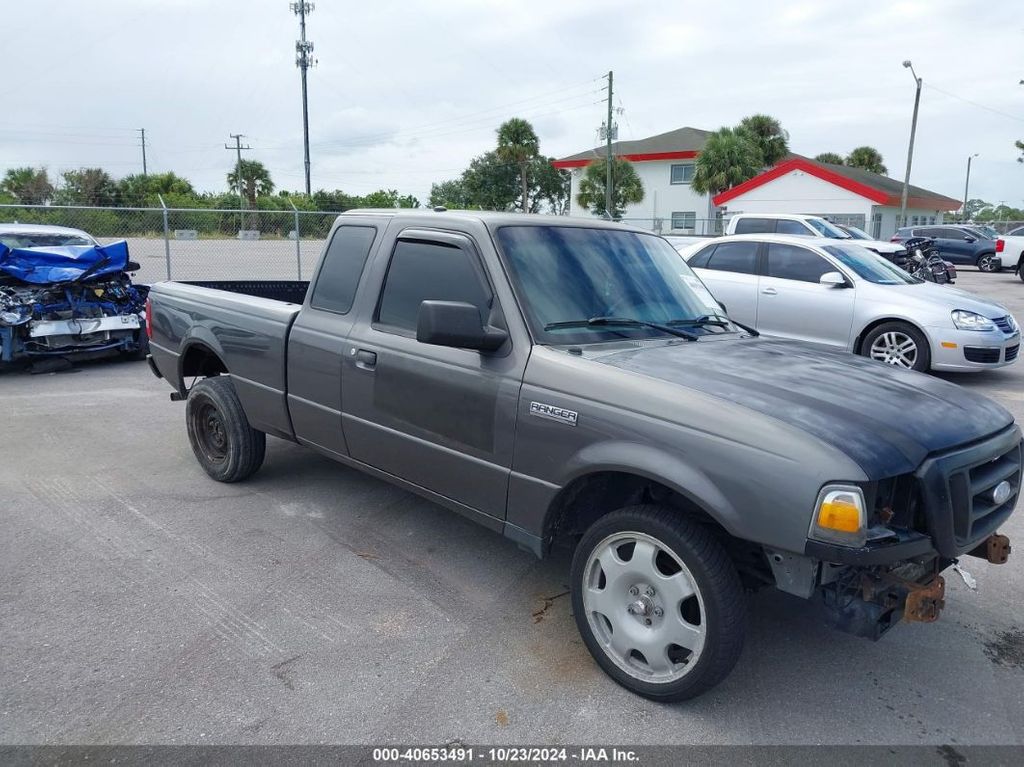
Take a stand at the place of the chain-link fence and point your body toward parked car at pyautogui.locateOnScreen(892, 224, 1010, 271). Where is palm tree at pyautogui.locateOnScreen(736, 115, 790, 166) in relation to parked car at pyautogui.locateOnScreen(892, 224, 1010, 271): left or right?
left

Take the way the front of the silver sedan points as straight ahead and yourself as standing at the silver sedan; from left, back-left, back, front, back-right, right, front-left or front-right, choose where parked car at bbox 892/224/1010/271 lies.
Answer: back-left

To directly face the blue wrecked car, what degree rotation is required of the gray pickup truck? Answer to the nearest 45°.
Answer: approximately 180°

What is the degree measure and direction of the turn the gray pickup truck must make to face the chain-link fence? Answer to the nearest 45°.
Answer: approximately 180°

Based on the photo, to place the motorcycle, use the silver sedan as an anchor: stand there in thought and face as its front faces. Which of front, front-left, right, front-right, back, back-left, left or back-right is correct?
back-left

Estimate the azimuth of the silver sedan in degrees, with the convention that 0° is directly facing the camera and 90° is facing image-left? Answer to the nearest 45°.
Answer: approximately 315°
